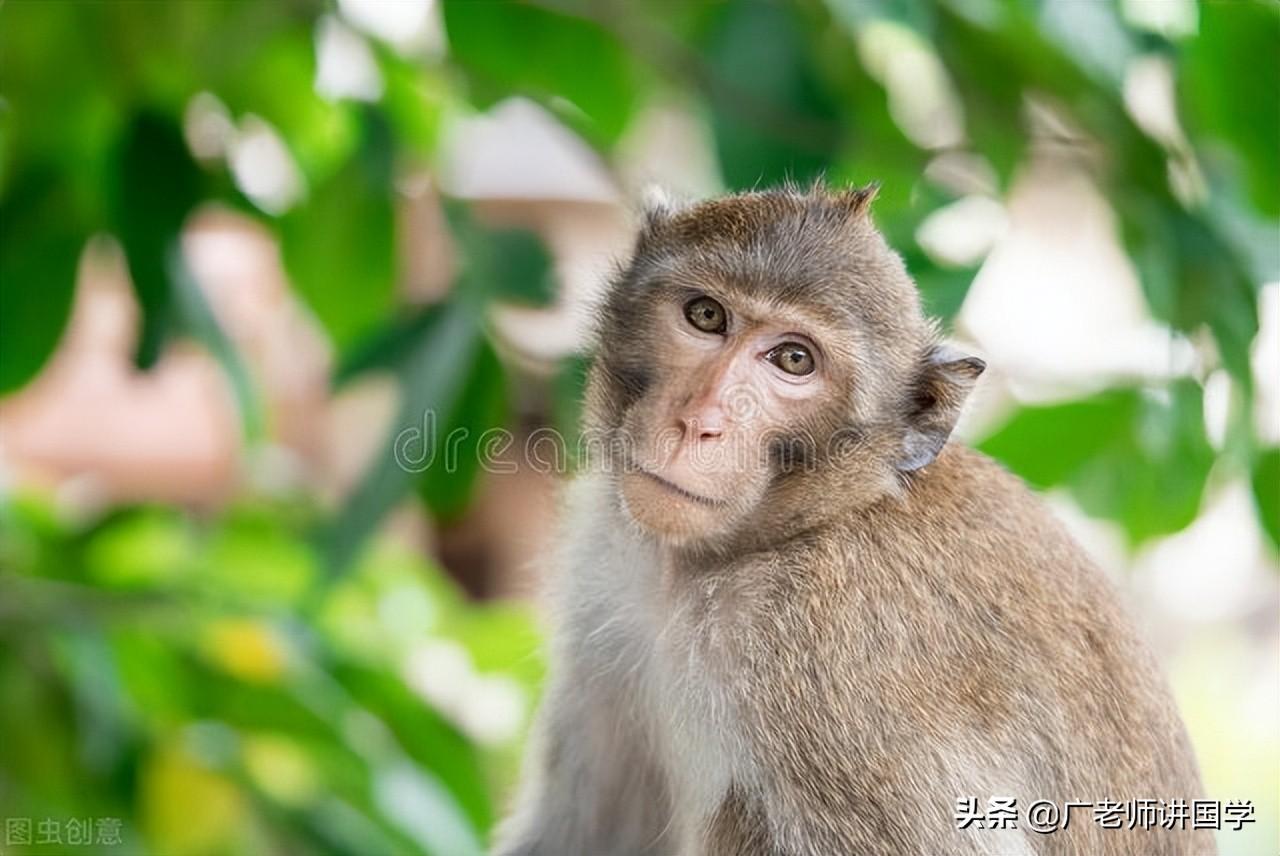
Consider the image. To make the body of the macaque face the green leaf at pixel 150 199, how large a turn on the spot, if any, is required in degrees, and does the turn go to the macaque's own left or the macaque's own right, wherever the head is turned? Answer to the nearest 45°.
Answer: approximately 45° to the macaque's own right

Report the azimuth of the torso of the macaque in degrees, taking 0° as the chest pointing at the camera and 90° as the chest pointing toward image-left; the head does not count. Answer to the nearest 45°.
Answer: approximately 45°

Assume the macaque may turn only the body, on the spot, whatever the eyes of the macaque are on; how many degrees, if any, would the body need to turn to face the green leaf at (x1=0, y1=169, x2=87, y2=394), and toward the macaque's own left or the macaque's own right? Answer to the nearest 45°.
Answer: approximately 45° to the macaque's own right
